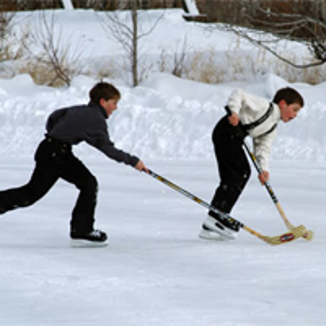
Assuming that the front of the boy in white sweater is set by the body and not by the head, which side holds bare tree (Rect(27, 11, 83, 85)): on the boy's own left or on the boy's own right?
on the boy's own left

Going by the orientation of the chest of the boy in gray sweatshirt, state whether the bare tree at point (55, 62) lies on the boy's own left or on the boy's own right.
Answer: on the boy's own left

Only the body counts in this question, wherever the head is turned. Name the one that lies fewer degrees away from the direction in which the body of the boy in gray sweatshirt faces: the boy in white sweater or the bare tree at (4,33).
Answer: the boy in white sweater

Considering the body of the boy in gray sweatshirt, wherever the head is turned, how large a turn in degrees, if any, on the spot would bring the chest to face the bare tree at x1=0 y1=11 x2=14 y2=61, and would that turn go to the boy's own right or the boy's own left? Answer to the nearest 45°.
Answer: approximately 90° to the boy's own left

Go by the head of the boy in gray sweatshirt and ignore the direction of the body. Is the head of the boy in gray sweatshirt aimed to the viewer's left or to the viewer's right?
to the viewer's right

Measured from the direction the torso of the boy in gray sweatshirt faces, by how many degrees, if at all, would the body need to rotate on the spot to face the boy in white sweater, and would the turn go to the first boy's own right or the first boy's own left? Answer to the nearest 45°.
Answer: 0° — they already face them

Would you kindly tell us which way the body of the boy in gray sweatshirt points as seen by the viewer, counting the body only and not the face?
to the viewer's right

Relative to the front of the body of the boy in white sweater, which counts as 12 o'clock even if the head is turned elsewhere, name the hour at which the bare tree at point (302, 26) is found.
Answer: The bare tree is roughly at 9 o'clock from the boy in white sweater.

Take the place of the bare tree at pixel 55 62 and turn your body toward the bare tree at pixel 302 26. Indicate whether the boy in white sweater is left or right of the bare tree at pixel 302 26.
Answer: right
